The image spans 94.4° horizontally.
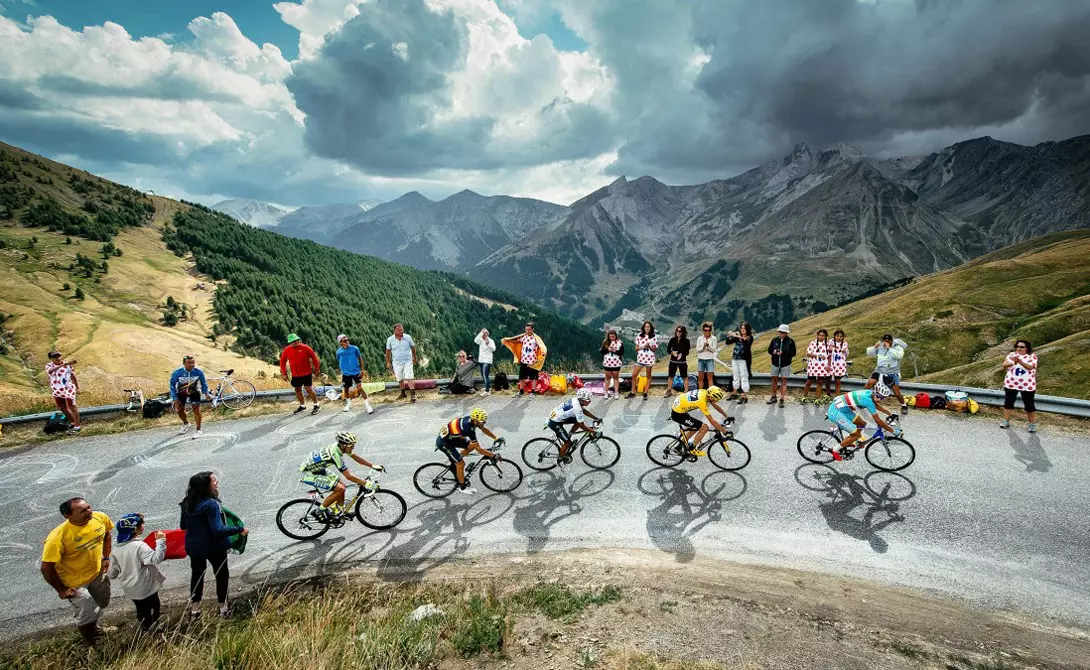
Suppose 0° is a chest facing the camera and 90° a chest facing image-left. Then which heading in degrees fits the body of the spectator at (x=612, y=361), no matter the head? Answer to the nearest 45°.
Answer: approximately 0°

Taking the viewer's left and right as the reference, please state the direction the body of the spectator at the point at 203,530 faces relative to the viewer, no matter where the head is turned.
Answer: facing away from the viewer and to the right of the viewer

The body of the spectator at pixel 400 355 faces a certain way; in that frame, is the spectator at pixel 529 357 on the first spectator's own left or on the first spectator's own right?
on the first spectator's own left

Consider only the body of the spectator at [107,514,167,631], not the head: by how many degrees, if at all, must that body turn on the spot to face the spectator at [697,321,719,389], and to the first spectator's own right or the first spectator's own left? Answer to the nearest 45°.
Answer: approximately 45° to the first spectator's own right

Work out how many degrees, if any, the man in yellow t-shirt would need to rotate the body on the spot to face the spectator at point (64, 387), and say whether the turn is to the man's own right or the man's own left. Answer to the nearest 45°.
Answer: approximately 135° to the man's own left

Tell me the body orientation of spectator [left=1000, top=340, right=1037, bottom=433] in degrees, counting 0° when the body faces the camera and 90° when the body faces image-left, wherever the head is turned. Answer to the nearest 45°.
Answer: approximately 45°

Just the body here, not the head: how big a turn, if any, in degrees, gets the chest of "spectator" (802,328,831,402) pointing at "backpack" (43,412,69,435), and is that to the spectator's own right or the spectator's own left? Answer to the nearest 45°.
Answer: approximately 45° to the spectator's own right

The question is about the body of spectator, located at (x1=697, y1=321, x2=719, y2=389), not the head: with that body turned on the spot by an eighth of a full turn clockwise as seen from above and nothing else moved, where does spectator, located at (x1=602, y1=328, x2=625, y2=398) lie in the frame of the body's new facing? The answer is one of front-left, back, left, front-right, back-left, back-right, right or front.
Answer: front-right

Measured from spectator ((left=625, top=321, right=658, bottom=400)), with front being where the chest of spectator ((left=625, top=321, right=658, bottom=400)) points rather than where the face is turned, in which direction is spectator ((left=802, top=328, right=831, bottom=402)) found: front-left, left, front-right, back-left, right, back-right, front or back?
left
